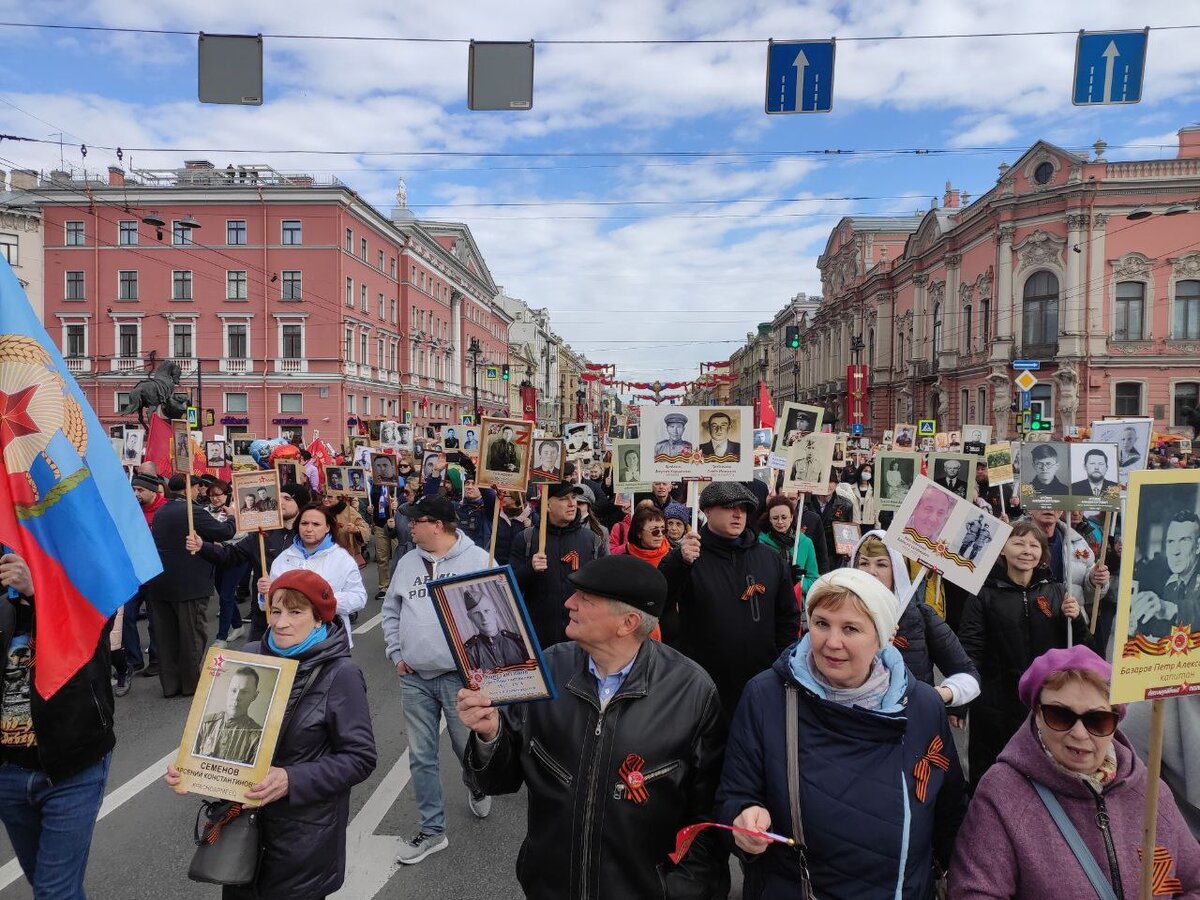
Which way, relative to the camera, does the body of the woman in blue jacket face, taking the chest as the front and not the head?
toward the camera

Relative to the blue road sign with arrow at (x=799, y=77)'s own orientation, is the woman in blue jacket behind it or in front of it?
in front

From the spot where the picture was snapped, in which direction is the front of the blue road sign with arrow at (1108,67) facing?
facing the viewer

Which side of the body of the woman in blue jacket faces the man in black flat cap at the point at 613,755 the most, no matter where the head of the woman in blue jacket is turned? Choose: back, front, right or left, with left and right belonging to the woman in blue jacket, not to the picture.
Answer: right

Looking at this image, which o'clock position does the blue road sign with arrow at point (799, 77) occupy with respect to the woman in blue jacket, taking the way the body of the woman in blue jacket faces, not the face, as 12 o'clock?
The blue road sign with arrow is roughly at 6 o'clock from the woman in blue jacket.

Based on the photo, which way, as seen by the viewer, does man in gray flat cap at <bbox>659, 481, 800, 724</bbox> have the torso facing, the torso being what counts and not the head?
toward the camera
